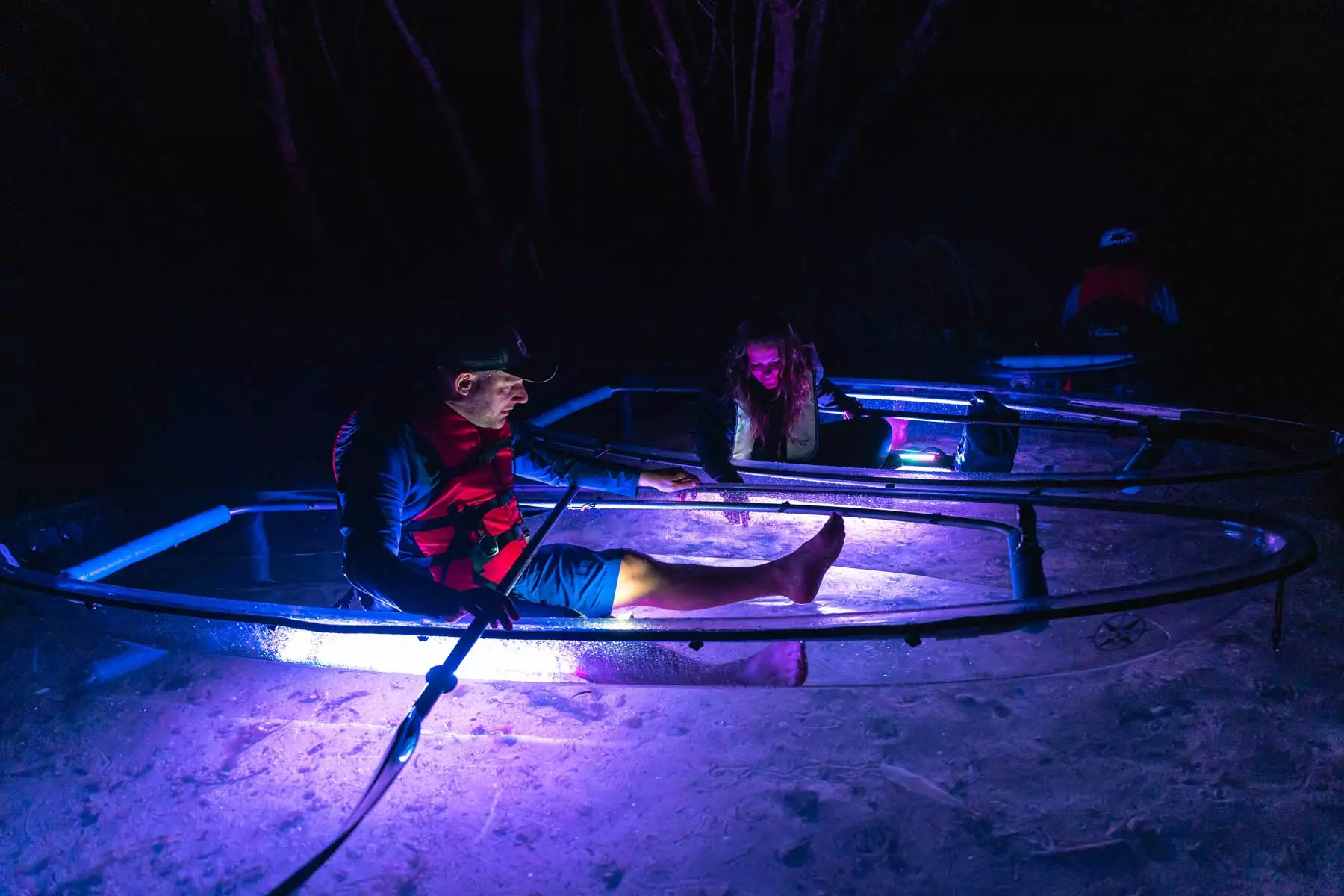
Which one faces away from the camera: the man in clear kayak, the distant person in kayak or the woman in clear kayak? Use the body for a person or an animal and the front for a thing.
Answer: the distant person in kayak

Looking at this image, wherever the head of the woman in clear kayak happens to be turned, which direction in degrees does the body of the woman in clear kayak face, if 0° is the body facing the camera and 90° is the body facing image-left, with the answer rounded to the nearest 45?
approximately 0°

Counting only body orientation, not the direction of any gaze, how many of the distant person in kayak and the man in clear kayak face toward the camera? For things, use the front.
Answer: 0

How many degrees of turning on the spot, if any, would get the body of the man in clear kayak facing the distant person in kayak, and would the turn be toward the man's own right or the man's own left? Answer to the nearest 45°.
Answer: approximately 45° to the man's own left

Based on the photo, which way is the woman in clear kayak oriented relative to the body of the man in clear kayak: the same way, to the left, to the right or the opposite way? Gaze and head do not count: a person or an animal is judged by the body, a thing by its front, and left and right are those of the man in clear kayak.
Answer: to the right

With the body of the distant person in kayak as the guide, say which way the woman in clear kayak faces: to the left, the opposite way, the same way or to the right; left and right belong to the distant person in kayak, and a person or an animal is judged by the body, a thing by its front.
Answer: the opposite way

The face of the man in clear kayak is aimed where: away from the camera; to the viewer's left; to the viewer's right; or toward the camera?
to the viewer's right

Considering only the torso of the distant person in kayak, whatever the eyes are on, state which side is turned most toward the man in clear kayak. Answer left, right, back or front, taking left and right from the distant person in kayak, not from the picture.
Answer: back

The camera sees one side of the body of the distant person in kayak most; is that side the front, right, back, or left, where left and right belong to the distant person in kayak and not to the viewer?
back

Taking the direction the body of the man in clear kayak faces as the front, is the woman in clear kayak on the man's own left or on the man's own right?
on the man's own left

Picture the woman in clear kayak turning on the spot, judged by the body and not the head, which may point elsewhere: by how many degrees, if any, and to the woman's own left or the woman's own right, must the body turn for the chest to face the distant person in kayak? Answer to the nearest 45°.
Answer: approximately 135° to the woman's own left

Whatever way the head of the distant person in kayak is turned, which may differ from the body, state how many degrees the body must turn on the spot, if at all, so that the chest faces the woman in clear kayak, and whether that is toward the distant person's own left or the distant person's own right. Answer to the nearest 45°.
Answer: approximately 135° to the distant person's own left

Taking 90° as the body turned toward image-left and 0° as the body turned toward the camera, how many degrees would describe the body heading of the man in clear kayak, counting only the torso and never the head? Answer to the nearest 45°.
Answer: approximately 270°
